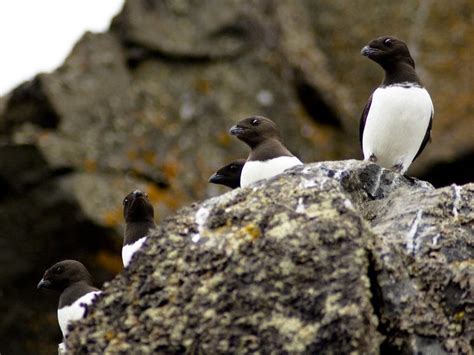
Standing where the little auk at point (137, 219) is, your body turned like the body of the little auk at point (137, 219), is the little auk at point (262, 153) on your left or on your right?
on your left

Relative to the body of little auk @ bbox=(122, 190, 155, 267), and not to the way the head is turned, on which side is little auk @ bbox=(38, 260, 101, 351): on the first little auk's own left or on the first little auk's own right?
on the first little auk's own right

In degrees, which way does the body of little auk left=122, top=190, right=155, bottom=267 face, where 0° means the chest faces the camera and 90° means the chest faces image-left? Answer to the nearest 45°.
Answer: approximately 0°

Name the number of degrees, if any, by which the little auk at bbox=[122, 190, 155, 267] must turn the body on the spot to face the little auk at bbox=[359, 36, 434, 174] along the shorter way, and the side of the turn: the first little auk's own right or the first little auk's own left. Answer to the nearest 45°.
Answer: approximately 90° to the first little auk's own left

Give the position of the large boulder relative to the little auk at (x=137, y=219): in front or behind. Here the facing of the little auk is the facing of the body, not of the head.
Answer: in front

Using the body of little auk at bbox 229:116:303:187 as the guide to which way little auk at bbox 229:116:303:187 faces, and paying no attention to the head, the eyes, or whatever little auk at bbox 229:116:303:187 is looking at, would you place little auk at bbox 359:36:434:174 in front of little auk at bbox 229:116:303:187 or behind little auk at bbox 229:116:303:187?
behind

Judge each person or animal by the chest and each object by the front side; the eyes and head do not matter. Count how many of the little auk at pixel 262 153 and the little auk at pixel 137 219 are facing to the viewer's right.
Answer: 0

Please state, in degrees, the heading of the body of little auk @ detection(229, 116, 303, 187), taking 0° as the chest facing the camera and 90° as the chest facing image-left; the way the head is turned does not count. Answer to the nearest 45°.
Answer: approximately 45°
